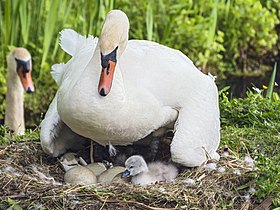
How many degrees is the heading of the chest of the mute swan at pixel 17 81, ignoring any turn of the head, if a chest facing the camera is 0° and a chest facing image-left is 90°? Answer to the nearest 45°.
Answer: approximately 315°

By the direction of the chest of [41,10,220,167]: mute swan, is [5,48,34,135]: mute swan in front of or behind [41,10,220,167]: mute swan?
behind
